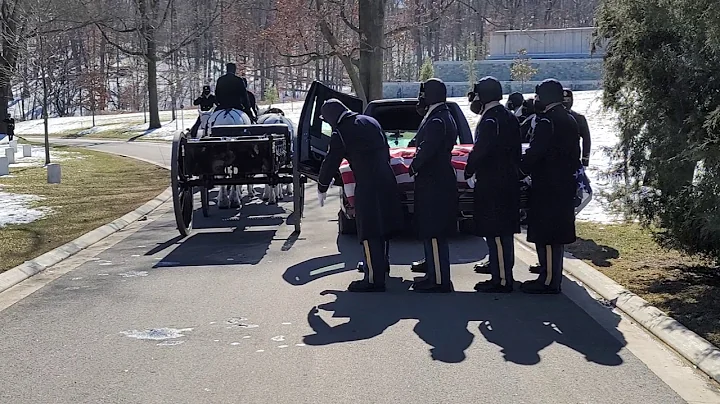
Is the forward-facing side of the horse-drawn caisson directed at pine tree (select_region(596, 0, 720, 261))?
no

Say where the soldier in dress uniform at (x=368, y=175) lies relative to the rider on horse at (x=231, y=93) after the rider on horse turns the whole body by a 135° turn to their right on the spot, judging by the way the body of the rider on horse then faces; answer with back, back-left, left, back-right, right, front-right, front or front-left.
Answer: front-right

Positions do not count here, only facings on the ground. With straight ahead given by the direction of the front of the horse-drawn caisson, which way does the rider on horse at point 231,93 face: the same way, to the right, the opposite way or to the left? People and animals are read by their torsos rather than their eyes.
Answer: the same way

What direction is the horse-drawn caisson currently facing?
away from the camera

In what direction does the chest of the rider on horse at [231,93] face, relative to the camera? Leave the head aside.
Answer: away from the camera

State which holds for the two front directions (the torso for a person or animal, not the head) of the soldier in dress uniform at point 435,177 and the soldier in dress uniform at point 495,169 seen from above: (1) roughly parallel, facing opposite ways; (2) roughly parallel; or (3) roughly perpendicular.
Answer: roughly parallel

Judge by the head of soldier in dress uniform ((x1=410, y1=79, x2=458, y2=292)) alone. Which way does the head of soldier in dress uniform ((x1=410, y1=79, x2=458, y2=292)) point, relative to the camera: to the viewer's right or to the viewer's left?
to the viewer's left
